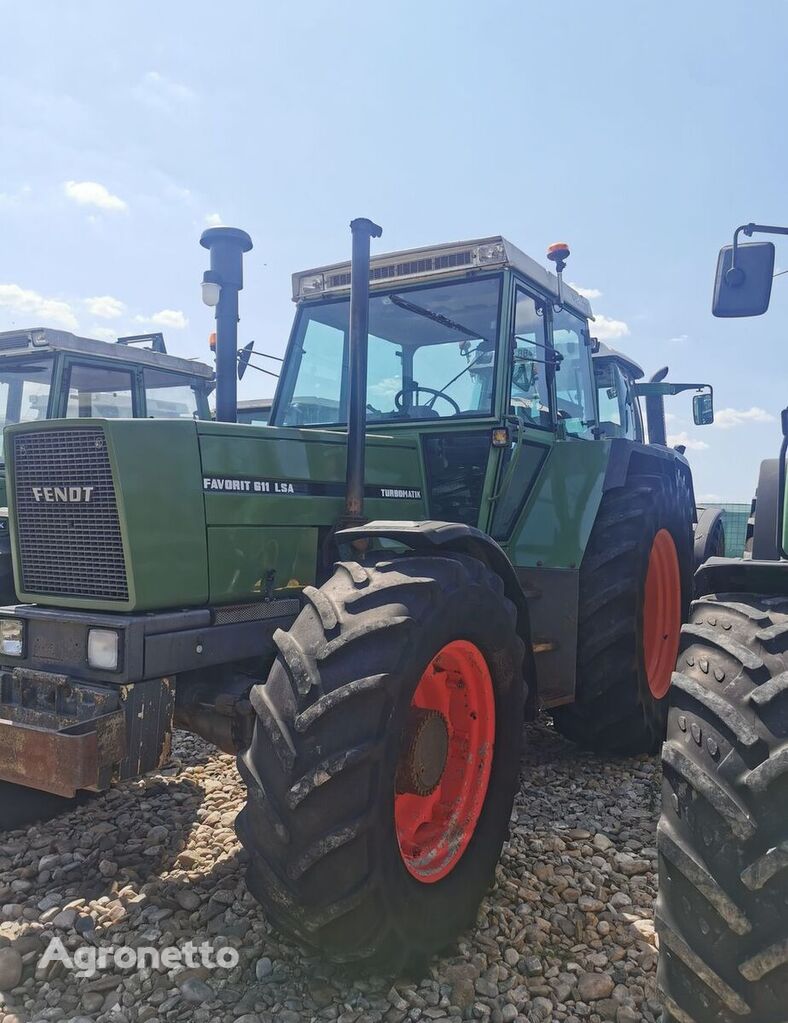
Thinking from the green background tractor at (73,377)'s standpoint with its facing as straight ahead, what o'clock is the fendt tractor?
The fendt tractor is roughly at 10 o'clock from the green background tractor.

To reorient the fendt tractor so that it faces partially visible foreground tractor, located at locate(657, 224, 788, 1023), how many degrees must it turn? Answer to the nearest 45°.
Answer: approximately 90° to its left

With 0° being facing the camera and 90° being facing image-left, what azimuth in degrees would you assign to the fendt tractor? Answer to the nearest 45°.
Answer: approximately 45°

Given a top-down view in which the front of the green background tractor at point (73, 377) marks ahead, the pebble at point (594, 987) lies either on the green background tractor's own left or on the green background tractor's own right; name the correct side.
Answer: on the green background tractor's own left

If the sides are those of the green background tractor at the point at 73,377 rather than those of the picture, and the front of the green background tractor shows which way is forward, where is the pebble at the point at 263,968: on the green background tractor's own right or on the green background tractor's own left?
on the green background tractor's own left

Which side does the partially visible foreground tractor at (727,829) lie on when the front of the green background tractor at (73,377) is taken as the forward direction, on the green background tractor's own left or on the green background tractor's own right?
on the green background tractor's own left

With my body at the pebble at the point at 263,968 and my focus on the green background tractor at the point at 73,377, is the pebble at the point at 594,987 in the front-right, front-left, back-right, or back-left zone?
back-right

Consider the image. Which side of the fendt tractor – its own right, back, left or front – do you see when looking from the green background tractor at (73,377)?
right

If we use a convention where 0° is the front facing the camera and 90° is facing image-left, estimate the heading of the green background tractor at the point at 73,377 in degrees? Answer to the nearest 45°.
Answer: approximately 45°
